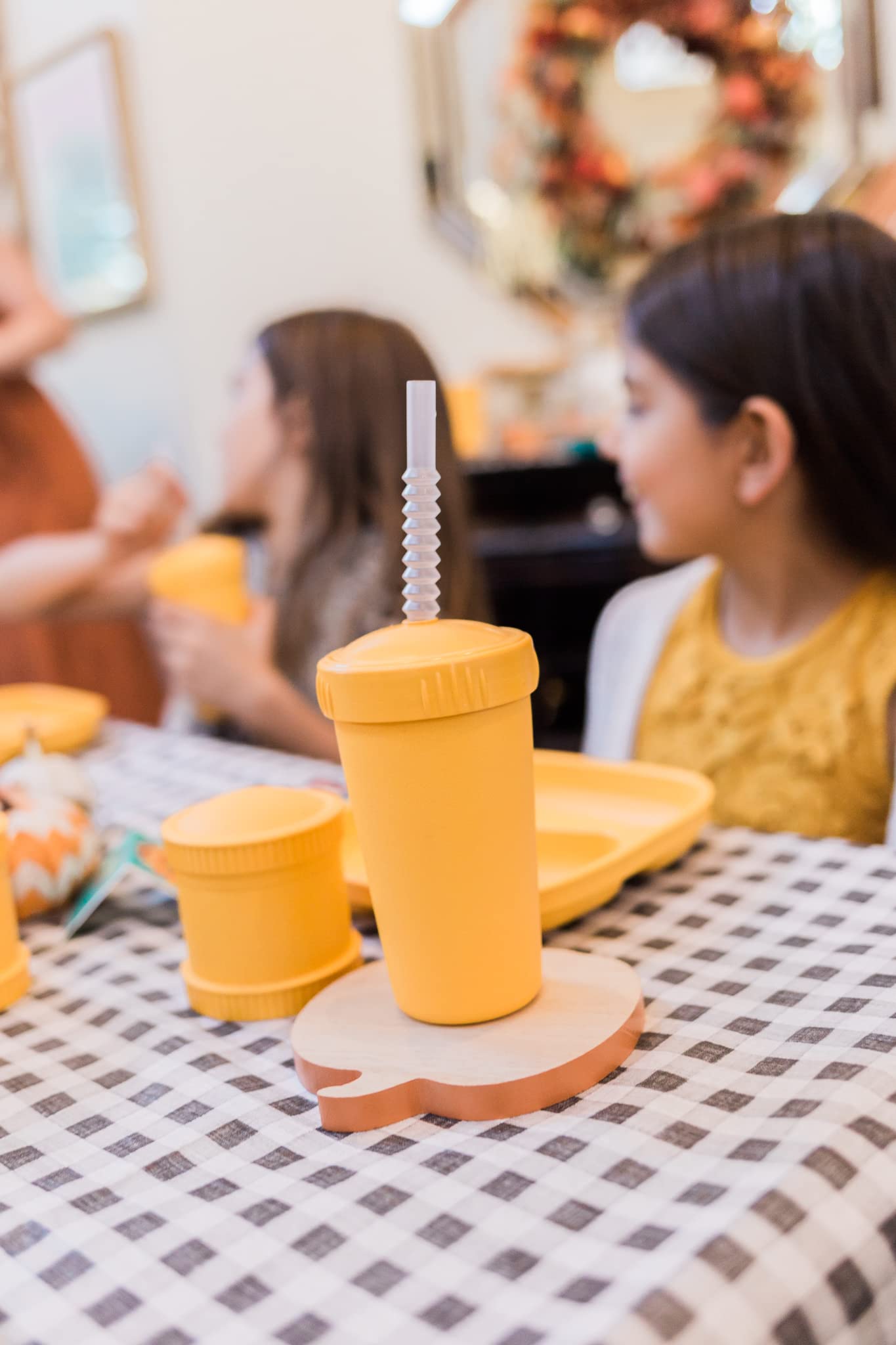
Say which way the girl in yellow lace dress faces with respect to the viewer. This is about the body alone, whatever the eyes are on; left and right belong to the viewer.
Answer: facing the viewer and to the left of the viewer

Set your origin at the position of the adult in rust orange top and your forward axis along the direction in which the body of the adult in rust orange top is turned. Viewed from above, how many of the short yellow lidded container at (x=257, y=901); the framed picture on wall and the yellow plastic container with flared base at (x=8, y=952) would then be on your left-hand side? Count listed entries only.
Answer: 1

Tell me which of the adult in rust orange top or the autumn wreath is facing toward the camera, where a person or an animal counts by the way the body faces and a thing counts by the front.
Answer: the autumn wreath

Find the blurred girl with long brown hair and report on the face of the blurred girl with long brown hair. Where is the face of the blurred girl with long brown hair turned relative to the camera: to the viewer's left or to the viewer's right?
to the viewer's left

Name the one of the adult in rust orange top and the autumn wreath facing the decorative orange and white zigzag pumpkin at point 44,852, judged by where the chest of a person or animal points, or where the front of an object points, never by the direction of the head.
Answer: the autumn wreath

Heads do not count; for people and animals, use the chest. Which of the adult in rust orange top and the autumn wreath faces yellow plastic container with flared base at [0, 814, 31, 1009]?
the autumn wreath

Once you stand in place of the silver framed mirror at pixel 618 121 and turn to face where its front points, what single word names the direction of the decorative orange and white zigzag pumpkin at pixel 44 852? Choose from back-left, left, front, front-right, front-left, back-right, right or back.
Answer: front

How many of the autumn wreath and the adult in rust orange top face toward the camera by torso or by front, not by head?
1

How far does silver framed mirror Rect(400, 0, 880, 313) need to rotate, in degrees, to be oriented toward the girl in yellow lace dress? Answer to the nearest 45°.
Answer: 0° — it already faces them

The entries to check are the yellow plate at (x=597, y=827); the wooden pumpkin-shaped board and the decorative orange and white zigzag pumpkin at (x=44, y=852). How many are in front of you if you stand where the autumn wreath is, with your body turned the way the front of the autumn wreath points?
3

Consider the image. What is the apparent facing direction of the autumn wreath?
toward the camera

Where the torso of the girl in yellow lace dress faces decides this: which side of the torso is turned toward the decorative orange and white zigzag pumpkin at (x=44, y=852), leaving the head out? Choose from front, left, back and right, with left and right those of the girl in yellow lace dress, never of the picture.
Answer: front

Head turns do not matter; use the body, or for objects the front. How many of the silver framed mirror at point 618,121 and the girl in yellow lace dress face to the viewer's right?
0

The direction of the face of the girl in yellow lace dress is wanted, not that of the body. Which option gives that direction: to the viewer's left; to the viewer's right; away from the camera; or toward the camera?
to the viewer's left

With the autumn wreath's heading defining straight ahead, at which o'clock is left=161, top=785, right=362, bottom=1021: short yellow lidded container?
The short yellow lidded container is roughly at 12 o'clock from the autumn wreath.

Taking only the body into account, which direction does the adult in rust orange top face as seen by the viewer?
to the viewer's right
